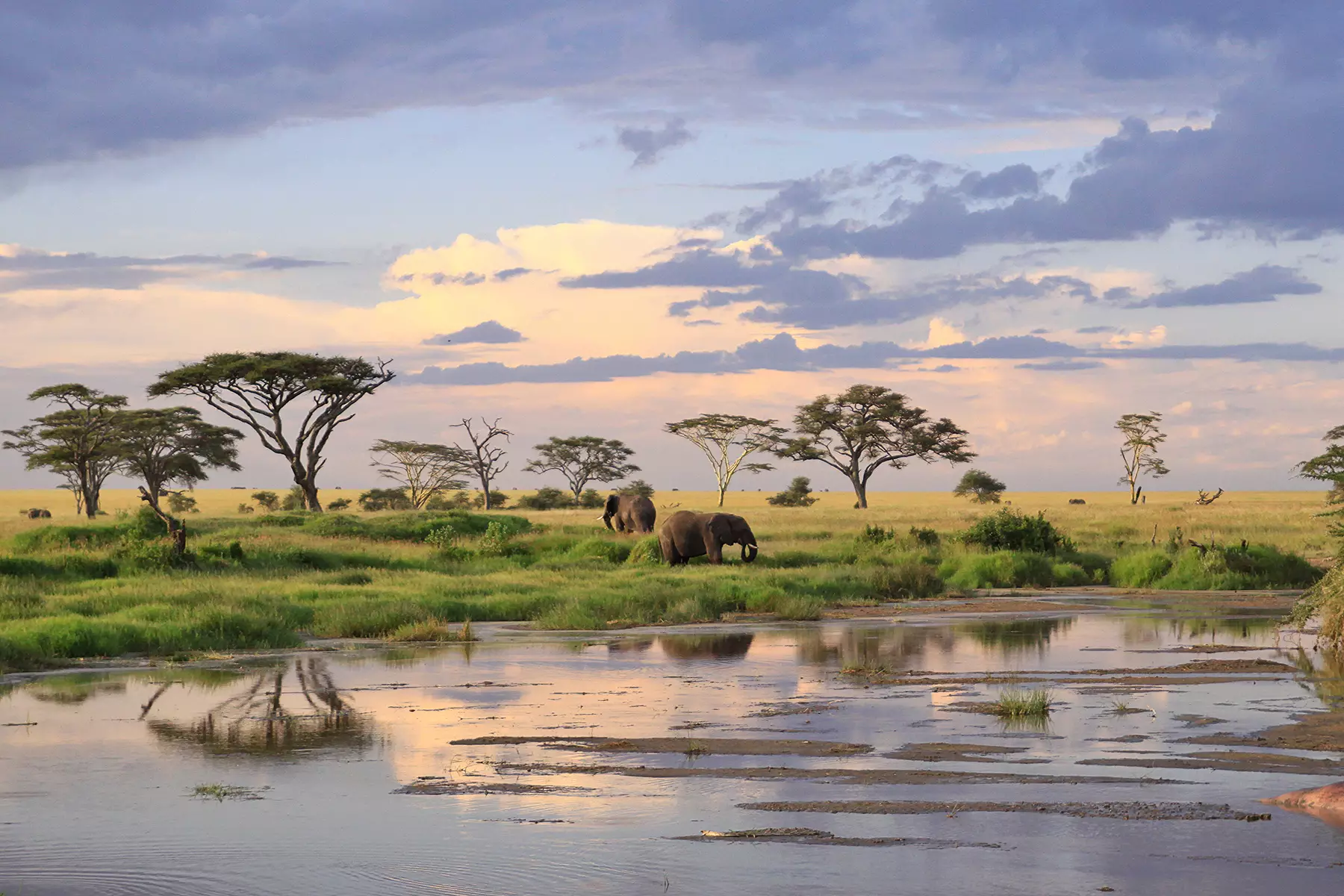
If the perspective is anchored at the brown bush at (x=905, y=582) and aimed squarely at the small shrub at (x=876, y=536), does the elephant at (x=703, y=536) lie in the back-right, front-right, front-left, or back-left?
front-left

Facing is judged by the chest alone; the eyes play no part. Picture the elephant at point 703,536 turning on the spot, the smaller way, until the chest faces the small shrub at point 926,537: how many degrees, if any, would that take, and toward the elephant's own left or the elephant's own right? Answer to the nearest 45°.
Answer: approximately 45° to the elephant's own left

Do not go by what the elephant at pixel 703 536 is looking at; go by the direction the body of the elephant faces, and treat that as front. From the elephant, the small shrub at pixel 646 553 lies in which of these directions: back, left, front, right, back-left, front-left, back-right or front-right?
back-left

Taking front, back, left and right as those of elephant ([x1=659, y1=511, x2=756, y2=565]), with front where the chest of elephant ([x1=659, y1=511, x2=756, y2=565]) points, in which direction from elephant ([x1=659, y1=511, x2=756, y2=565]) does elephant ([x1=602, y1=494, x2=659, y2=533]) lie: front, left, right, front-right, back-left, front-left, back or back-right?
left

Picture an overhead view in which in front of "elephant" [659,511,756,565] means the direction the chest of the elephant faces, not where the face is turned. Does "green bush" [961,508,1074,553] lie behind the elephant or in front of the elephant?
in front

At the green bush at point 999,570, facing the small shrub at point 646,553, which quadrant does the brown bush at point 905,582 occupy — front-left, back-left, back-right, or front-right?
front-left

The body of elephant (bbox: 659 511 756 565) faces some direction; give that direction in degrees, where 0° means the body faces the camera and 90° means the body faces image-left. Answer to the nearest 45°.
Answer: approximately 270°

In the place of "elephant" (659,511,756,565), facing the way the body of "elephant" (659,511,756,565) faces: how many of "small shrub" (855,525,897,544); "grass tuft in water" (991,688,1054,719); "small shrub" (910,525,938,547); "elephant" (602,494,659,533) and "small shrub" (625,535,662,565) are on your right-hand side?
1

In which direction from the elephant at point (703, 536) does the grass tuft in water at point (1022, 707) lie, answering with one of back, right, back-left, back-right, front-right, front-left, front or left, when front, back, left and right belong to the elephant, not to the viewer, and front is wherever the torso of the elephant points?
right

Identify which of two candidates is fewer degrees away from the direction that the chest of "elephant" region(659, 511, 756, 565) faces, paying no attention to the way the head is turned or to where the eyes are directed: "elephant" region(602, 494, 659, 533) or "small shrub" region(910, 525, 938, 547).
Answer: the small shrub

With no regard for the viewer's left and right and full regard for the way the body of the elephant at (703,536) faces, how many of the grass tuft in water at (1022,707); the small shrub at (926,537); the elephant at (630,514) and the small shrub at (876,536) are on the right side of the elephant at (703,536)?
1
